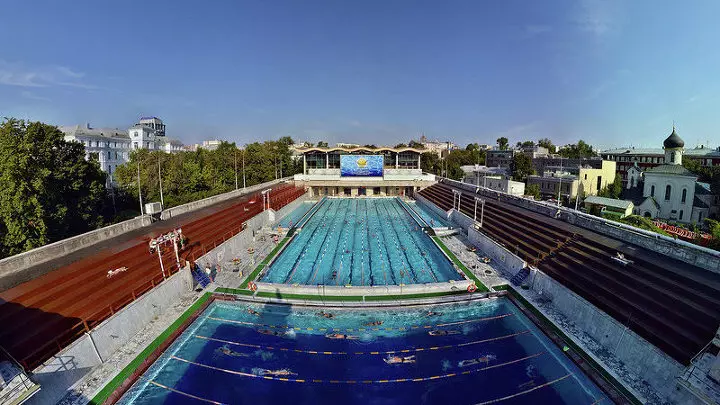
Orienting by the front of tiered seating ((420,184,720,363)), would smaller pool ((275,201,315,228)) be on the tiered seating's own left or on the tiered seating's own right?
on the tiered seating's own right

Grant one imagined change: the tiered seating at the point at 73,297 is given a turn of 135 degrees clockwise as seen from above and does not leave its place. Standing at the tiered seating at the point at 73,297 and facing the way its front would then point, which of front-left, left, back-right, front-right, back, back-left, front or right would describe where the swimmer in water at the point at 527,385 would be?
back-left

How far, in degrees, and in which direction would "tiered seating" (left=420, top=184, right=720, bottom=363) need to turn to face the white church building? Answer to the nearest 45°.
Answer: approximately 135° to its right

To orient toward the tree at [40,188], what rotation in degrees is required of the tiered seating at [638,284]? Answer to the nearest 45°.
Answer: approximately 45° to its right

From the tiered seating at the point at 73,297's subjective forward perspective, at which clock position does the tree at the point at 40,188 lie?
The tree is roughly at 7 o'clock from the tiered seating.

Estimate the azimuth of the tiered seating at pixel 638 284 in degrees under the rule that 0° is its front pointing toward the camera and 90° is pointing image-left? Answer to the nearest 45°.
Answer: approximately 45°

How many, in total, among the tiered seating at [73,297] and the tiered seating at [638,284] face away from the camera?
0

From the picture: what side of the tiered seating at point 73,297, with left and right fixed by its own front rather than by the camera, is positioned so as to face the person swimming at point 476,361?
front

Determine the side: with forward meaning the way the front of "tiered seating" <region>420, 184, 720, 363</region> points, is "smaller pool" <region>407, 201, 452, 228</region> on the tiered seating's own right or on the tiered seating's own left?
on the tiered seating's own right

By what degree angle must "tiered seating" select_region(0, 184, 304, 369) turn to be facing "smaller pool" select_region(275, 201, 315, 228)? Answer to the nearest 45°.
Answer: approximately 90° to its left

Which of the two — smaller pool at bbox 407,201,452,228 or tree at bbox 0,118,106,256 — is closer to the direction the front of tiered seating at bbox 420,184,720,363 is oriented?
the tree

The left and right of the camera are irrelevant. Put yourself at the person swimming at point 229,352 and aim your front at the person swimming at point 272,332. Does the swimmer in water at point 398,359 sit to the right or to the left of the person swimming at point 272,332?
right

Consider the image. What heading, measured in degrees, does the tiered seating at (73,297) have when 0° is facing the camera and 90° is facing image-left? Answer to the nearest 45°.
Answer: approximately 315°

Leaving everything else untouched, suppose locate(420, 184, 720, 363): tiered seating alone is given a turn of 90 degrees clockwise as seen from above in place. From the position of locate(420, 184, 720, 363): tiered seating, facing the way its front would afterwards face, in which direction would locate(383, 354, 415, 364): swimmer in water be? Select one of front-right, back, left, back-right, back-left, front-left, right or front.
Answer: left

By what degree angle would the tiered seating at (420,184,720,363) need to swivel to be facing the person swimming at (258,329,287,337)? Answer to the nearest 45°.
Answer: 0° — it already faces them

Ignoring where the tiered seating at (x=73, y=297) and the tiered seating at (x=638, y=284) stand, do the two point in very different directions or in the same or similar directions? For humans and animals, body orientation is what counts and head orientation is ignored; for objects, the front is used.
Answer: very different directions

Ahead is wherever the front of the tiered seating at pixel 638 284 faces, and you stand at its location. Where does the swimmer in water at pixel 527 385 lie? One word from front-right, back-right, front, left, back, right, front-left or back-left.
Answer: front
